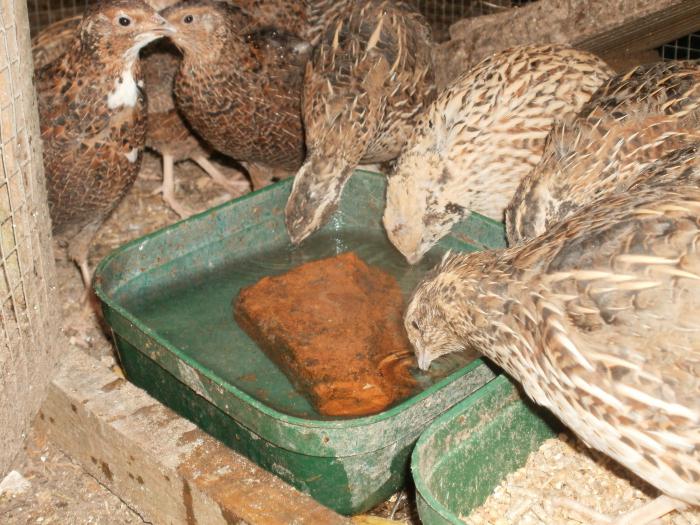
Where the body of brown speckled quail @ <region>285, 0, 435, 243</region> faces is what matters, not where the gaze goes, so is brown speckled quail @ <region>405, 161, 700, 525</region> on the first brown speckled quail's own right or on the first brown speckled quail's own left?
on the first brown speckled quail's own left

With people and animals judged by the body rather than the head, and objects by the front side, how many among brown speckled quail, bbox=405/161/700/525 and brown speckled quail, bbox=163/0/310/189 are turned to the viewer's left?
2

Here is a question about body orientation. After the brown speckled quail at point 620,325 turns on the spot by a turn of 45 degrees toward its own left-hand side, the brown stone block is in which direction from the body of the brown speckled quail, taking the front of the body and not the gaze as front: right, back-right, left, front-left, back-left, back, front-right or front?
right

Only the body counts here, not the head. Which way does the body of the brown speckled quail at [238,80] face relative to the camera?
to the viewer's left

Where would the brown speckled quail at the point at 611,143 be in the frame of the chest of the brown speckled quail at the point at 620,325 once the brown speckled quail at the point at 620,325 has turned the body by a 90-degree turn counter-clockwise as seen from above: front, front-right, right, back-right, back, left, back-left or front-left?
back

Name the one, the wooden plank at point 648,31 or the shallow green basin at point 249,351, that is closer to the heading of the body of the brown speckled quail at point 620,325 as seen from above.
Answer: the shallow green basin

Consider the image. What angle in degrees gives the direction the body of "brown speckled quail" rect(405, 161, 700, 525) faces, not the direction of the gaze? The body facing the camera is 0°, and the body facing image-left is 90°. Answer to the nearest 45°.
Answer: approximately 90°

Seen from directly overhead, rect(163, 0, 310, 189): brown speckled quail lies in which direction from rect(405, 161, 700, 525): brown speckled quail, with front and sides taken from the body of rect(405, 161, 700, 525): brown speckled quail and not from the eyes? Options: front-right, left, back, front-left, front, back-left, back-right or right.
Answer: front-right

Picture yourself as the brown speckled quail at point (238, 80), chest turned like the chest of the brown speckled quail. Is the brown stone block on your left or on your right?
on your left

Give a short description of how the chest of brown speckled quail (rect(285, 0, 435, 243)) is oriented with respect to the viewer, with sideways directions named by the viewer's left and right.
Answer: facing the viewer and to the left of the viewer

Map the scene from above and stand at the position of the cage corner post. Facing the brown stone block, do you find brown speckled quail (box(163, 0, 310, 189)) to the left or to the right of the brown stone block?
left

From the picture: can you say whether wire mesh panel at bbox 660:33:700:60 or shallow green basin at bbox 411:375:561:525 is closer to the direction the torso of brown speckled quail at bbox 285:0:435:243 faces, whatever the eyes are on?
the shallow green basin
